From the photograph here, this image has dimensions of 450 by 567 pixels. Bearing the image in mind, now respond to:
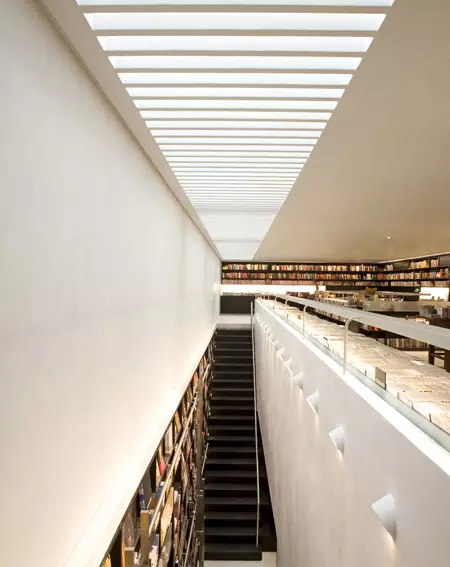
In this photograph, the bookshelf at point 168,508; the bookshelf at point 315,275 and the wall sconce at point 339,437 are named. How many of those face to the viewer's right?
1

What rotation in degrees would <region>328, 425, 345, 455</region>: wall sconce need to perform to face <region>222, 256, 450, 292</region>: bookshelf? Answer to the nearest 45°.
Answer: approximately 90° to its right

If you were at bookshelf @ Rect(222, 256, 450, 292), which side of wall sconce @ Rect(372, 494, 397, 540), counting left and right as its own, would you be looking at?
right

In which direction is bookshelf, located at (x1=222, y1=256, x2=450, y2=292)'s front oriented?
toward the camera

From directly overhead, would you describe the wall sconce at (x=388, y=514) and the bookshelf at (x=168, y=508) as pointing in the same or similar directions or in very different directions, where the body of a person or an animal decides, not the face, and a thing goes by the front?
very different directions

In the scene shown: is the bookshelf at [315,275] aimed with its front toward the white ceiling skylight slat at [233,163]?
yes

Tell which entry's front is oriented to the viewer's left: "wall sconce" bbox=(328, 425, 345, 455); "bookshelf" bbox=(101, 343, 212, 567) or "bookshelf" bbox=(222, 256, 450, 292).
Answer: the wall sconce

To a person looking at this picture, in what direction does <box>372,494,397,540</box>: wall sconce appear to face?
facing to the left of the viewer

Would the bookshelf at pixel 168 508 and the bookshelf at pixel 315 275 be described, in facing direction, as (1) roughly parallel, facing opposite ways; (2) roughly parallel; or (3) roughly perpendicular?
roughly perpendicular

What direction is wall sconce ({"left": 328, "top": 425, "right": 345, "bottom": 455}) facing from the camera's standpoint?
to the viewer's left

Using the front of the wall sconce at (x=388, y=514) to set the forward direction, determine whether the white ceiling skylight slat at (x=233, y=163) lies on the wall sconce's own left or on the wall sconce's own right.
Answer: on the wall sconce's own right

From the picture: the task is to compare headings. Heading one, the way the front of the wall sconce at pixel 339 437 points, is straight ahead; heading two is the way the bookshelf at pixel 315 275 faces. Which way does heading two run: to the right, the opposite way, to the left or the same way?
to the left

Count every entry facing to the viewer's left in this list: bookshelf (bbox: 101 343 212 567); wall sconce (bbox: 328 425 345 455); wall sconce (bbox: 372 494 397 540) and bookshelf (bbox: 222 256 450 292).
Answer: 2
